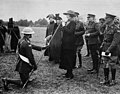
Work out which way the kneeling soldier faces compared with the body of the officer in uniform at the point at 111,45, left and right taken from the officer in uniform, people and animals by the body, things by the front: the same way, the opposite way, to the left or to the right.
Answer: the opposite way

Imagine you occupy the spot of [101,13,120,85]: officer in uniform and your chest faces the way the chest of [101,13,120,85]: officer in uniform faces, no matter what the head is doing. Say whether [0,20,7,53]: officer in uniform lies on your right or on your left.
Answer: on your right

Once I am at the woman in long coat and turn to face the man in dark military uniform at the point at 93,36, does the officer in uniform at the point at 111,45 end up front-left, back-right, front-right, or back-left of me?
front-right

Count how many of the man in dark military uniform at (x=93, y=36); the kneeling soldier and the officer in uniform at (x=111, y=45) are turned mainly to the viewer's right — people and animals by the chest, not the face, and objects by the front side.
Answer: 1

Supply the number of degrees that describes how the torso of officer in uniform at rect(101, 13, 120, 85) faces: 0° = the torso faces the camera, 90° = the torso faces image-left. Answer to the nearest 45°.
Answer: approximately 45°

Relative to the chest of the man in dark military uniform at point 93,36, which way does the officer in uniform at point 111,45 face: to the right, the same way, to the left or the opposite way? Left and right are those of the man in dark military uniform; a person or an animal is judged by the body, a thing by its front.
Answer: the same way

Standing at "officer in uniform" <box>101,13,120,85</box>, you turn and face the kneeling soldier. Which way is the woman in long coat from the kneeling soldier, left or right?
right

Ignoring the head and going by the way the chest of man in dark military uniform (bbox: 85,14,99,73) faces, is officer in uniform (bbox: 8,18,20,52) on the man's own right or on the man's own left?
on the man's own right

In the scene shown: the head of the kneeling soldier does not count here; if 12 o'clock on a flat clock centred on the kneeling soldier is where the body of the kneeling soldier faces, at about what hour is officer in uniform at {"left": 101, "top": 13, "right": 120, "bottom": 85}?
The officer in uniform is roughly at 12 o'clock from the kneeling soldier.

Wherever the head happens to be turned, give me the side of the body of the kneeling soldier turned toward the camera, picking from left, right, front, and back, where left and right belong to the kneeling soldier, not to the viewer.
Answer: right

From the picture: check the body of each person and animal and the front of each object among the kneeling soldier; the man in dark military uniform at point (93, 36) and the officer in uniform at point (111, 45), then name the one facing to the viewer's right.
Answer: the kneeling soldier

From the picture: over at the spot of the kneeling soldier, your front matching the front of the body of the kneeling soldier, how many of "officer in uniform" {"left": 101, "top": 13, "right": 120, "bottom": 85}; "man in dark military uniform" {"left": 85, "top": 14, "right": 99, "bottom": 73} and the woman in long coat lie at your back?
0

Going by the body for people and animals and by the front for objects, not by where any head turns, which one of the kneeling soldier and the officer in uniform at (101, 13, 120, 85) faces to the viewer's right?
the kneeling soldier

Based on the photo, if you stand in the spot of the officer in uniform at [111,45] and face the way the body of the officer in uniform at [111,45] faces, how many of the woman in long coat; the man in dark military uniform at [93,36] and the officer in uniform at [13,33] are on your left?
0
